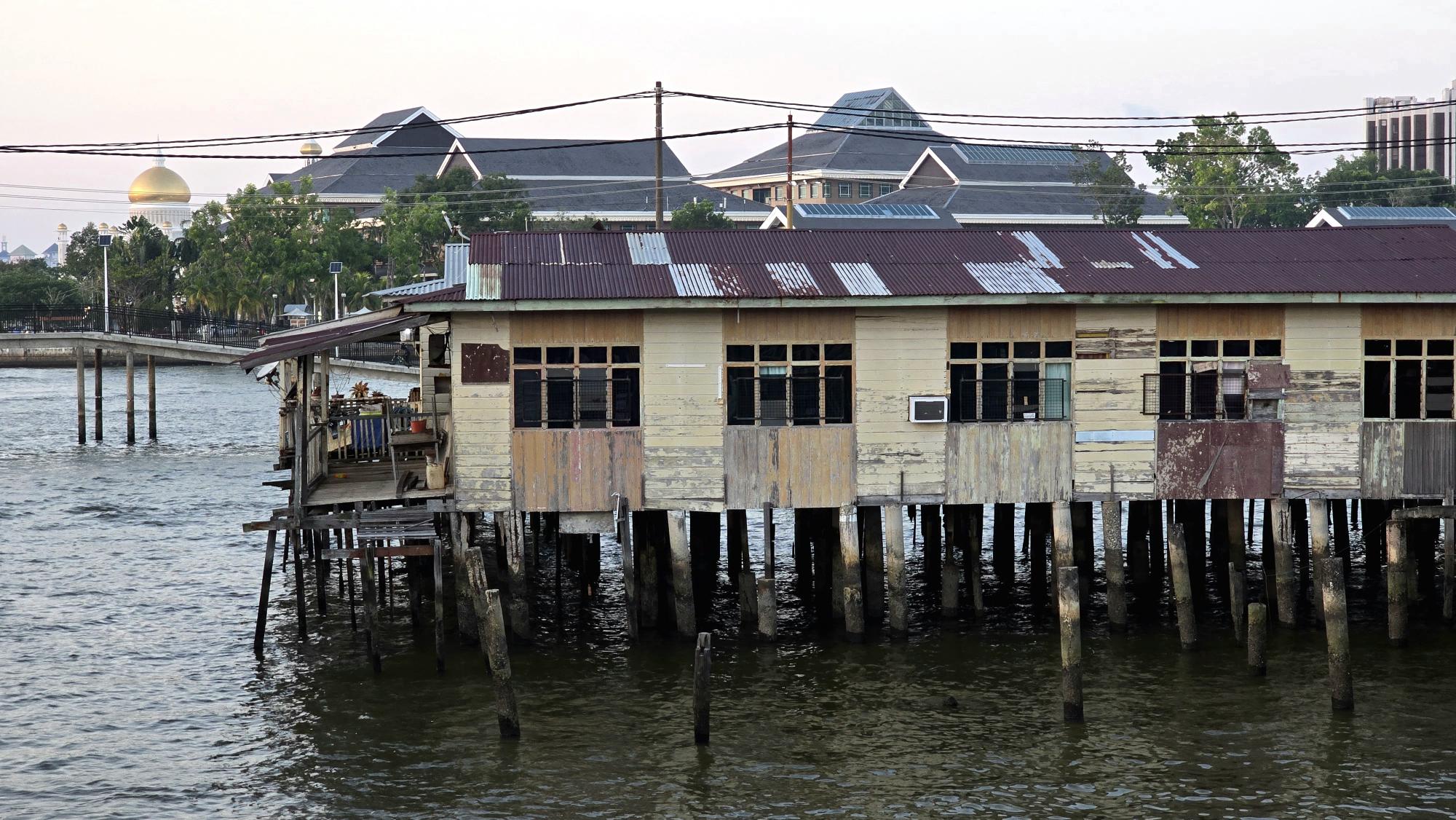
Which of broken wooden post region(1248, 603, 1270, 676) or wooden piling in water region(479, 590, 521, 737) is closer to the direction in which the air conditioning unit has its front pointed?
the wooden piling in water

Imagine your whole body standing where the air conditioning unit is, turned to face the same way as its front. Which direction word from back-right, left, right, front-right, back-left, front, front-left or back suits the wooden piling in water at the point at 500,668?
front-right

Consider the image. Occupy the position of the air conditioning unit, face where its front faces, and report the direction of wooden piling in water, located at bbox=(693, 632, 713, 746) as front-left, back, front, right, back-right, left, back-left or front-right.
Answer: front-right

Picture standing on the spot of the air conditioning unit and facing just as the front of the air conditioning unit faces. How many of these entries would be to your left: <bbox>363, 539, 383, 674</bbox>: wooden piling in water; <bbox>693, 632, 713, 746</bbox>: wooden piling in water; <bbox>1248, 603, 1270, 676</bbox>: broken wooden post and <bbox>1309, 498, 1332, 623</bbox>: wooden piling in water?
2

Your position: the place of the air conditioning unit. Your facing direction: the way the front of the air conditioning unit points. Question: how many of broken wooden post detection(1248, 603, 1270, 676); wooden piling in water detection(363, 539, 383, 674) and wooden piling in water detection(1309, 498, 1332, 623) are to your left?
2

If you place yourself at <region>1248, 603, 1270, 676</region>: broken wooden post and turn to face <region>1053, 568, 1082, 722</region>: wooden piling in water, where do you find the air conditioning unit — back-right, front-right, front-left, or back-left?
front-right

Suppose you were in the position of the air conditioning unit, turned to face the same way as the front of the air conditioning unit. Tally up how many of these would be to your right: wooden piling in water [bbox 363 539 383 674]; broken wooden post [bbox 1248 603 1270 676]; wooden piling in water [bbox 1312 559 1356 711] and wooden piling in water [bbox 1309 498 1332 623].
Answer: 1

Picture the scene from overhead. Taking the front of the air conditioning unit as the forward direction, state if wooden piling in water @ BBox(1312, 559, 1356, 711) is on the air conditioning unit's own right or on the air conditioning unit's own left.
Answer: on the air conditioning unit's own left

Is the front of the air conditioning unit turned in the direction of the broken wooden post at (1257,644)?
no

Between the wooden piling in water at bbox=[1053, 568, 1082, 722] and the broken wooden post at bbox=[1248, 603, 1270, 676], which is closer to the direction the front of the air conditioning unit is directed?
the wooden piling in water

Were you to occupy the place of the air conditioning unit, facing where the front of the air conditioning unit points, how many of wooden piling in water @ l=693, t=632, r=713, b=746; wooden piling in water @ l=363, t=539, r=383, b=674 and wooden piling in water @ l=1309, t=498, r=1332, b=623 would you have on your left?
1

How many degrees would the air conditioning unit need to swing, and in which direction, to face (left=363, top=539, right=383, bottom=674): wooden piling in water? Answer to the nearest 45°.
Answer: approximately 90° to its right

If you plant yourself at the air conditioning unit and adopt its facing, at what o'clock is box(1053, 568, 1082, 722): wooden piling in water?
The wooden piling in water is roughly at 11 o'clock from the air conditioning unit.

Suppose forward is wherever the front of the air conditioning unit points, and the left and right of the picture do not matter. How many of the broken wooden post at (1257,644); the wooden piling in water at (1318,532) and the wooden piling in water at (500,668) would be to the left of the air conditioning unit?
2
